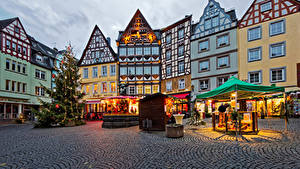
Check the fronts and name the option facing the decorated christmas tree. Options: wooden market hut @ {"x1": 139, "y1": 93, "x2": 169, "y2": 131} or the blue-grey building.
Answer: the blue-grey building

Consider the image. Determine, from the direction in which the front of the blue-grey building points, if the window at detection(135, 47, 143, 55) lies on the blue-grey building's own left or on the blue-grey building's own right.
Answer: on the blue-grey building's own right

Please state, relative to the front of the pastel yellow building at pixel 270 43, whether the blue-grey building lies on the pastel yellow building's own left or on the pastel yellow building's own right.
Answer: on the pastel yellow building's own right

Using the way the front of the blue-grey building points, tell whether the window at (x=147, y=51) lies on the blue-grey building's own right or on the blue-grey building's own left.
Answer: on the blue-grey building's own right
